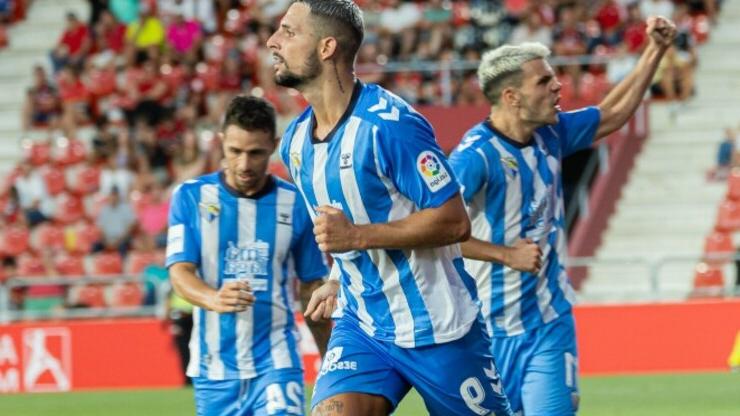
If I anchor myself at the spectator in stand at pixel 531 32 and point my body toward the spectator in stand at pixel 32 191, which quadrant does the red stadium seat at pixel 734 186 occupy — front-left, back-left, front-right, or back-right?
back-left

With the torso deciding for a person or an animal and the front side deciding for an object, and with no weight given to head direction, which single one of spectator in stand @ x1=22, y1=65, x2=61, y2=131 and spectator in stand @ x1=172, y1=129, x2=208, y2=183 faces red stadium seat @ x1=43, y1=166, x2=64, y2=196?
spectator in stand @ x1=22, y1=65, x2=61, y2=131

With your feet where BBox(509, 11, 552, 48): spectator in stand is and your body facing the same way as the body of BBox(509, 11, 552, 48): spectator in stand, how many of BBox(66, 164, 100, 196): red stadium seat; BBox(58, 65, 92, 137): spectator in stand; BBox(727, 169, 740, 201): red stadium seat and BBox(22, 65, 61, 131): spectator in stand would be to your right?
3

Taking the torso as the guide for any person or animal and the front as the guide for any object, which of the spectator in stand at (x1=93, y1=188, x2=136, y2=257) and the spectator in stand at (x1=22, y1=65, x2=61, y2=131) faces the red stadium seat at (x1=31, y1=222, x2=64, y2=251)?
the spectator in stand at (x1=22, y1=65, x2=61, y2=131)

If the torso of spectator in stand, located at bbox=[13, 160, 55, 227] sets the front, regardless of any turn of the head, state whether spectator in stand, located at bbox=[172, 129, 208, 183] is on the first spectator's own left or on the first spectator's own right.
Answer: on the first spectator's own left

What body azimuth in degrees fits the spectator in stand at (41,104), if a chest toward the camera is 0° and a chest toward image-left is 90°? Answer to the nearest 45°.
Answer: approximately 0°

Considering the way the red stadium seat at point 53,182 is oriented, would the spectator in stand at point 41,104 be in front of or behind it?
behind
